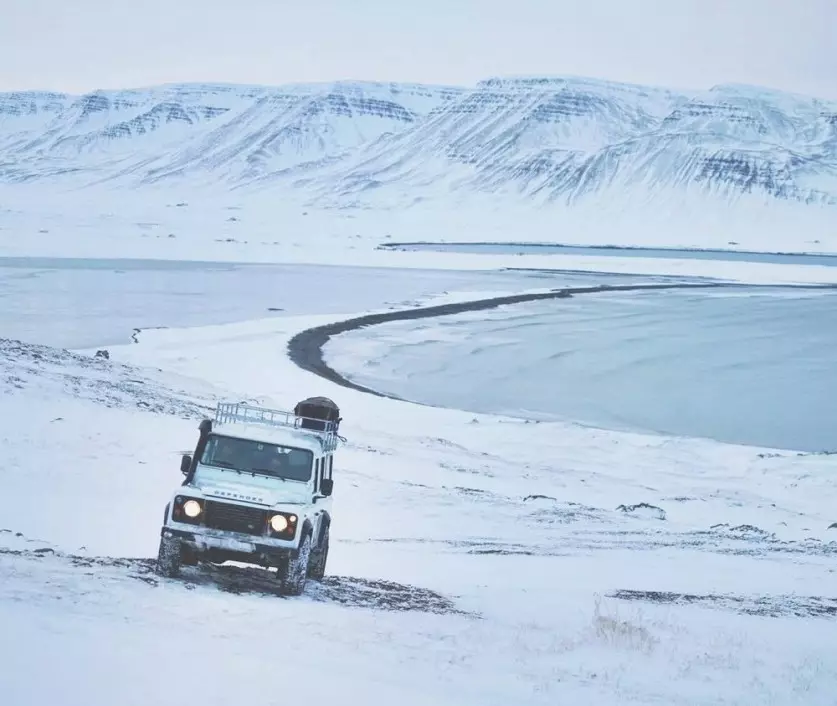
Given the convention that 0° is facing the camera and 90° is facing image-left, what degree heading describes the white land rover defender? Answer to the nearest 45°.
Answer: approximately 0°
